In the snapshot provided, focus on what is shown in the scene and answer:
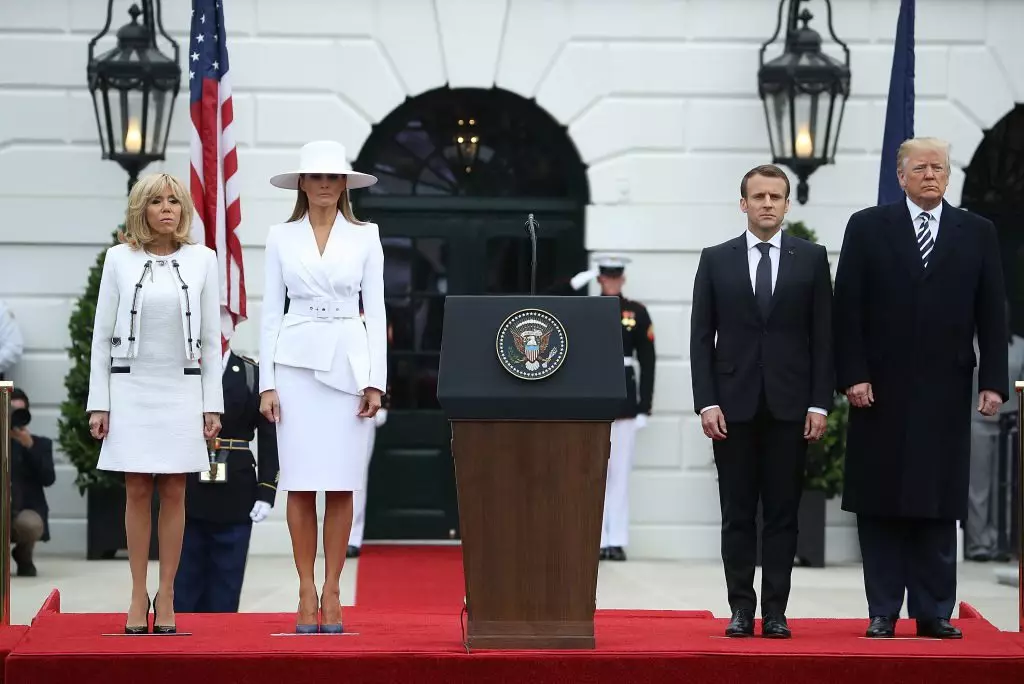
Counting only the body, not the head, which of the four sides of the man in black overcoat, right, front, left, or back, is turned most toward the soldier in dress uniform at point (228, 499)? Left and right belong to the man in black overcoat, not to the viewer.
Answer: right

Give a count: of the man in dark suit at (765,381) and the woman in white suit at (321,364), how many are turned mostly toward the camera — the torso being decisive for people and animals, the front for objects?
2

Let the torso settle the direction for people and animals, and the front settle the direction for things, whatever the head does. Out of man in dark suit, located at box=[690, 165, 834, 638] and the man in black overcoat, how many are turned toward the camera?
2

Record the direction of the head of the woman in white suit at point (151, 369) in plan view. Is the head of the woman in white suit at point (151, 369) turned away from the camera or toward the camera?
toward the camera

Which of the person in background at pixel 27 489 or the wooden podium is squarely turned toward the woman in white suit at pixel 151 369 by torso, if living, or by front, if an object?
the person in background

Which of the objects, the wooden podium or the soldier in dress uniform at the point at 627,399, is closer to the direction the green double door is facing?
the wooden podium

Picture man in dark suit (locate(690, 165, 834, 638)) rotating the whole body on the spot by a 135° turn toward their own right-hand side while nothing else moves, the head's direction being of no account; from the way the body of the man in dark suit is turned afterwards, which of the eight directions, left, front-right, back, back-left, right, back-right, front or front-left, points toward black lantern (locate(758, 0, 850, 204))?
front-right

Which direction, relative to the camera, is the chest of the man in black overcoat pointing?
toward the camera

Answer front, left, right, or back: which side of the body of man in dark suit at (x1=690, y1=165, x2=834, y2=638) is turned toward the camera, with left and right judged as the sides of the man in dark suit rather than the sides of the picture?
front

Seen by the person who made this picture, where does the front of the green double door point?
facing the viewer

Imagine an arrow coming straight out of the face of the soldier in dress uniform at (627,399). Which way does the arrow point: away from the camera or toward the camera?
toward the camera

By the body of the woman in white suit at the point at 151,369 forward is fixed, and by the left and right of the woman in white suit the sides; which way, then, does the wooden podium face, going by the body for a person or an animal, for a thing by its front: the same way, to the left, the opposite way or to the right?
the same way

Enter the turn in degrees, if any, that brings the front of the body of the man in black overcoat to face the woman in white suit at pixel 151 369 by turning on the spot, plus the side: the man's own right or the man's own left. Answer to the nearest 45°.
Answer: approximately 90° to the man's own right

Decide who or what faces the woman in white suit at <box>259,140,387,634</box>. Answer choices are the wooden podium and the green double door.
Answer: the green double door

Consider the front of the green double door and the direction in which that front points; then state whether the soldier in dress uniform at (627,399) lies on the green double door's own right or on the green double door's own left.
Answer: on the green double door's own left

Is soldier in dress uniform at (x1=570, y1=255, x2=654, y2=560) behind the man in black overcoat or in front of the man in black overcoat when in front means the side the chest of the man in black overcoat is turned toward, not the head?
behind
